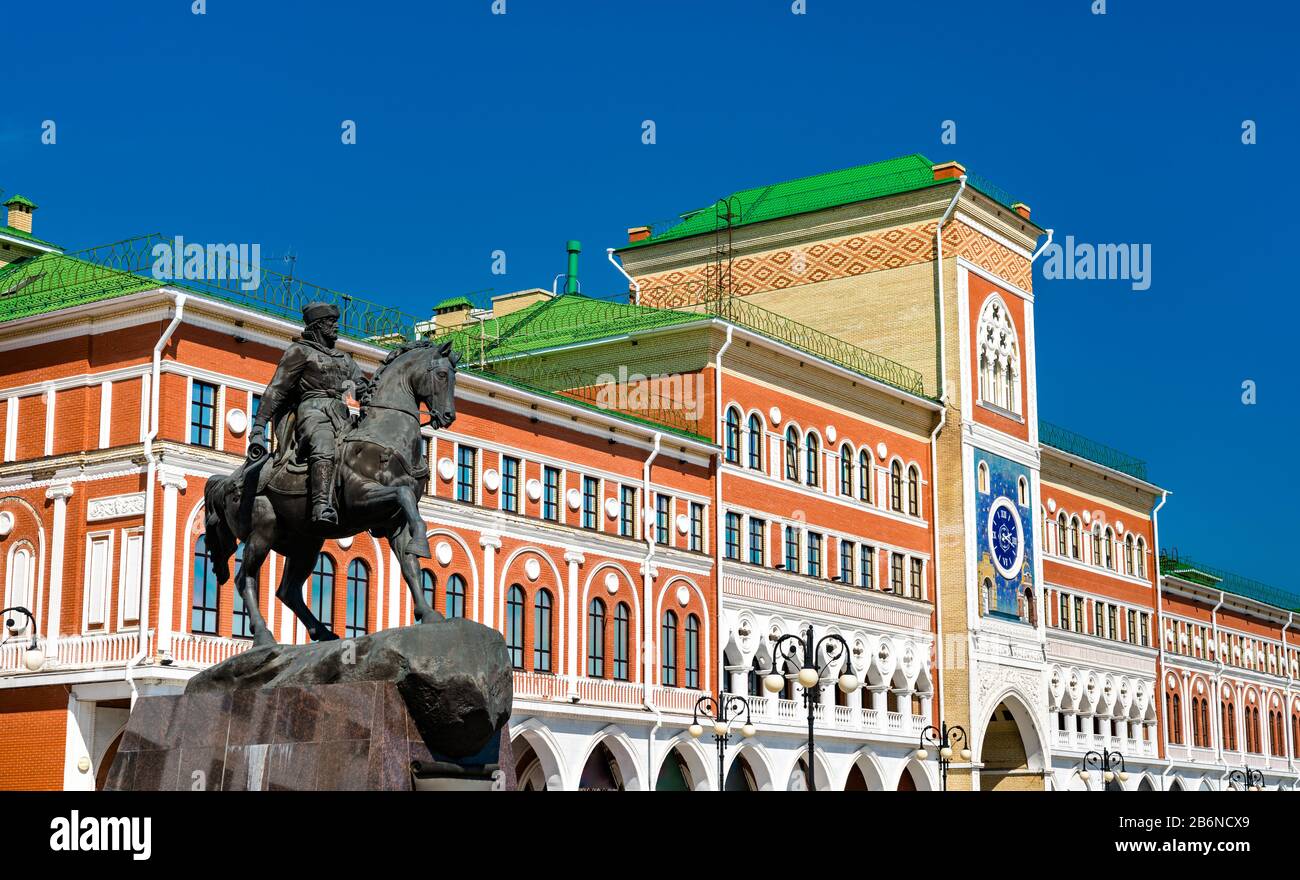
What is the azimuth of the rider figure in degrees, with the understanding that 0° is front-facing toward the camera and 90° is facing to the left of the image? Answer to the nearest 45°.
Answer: approximately 315°
